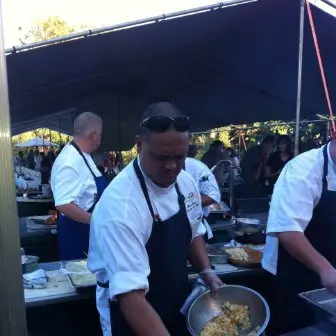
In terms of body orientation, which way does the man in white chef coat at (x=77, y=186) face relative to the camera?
to the viewer's right

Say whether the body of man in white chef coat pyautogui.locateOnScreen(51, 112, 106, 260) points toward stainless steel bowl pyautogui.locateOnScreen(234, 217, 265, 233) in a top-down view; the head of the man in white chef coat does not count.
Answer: yes

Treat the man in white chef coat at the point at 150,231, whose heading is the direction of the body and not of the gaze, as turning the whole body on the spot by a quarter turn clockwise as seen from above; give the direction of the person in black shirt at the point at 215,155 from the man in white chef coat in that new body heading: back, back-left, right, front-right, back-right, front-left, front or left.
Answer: back-right

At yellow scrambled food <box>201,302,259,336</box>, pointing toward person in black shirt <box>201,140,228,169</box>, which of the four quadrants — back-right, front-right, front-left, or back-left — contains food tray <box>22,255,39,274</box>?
front-left

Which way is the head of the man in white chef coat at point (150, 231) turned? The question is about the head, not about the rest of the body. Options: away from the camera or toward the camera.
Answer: toward the camera

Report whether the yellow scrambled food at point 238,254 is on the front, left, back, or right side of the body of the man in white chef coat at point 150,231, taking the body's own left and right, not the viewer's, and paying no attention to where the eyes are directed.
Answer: left

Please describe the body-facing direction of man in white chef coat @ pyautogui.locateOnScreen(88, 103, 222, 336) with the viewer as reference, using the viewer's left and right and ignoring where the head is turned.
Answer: facing the viewer and to the right of the viewer
